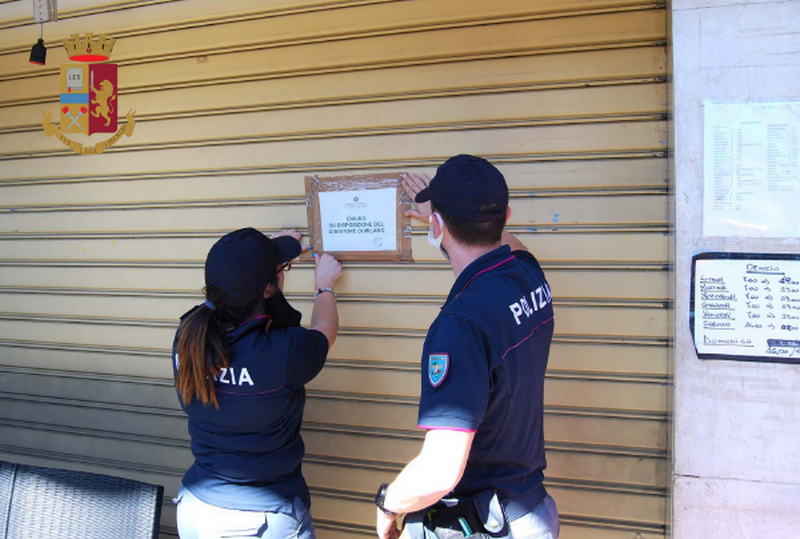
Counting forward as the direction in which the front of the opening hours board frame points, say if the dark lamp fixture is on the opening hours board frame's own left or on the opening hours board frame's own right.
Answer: on the opening hours board frame's own right

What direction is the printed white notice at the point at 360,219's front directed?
toward the camera

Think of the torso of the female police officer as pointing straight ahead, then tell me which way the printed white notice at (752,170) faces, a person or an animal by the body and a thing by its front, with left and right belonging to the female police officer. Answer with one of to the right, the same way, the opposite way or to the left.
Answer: the opposite way

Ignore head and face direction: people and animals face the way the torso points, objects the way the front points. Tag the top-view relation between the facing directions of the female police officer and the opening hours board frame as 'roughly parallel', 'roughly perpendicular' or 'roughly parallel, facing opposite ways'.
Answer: roughly parallel, facing opposite ways

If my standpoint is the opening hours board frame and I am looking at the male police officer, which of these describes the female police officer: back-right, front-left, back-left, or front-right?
front-right

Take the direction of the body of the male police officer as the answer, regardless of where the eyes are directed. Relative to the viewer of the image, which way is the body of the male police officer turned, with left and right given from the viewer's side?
facing away from the viewer and to the left of the viewer

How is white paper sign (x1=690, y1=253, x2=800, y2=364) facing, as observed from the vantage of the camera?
facing the viewer

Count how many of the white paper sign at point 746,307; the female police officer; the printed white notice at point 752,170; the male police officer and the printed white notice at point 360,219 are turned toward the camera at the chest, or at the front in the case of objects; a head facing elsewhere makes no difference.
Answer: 3

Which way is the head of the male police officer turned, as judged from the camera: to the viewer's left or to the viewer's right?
to the viewer's left

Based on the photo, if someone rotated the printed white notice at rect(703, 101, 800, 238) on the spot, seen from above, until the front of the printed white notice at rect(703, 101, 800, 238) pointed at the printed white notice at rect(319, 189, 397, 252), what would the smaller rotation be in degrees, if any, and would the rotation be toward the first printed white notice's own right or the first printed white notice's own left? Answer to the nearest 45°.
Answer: approximately 90° to the first printed white notice's own right

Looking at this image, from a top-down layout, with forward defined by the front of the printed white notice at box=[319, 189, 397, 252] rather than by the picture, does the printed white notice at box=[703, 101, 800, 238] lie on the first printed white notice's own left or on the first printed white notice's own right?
on the first printed white notice's own left

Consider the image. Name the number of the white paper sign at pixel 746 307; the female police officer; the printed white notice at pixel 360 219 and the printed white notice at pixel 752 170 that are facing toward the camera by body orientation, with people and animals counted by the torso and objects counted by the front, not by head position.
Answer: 3

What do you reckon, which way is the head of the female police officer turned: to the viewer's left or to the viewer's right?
to the viewer's right

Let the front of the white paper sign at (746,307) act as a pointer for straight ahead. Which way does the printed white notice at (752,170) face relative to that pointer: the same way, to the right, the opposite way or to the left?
the same way

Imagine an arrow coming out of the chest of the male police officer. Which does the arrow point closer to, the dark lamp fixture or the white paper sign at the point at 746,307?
the dark lamp fixture

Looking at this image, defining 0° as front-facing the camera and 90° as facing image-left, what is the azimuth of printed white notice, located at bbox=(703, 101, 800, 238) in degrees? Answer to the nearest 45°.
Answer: approximately 0°

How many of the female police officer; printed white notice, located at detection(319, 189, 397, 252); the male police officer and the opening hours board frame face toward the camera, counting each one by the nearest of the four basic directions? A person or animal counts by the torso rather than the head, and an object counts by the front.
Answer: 2
